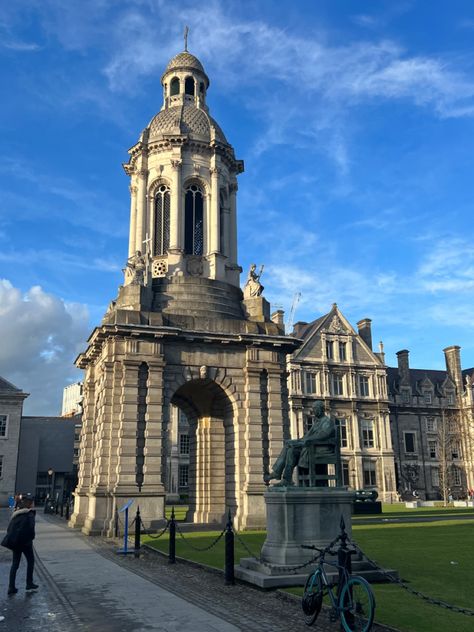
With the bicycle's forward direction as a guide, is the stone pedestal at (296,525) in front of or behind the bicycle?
in front

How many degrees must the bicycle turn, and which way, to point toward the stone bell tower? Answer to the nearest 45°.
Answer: approximately 45° to its right

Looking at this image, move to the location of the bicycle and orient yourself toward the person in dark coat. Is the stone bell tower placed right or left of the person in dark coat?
right

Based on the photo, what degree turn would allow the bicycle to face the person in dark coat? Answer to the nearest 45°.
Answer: approximately 45° to its left

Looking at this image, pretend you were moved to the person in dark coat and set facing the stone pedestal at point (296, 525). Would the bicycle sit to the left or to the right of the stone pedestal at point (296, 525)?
right

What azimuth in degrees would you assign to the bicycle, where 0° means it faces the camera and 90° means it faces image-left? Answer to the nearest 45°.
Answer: approximately 135°
